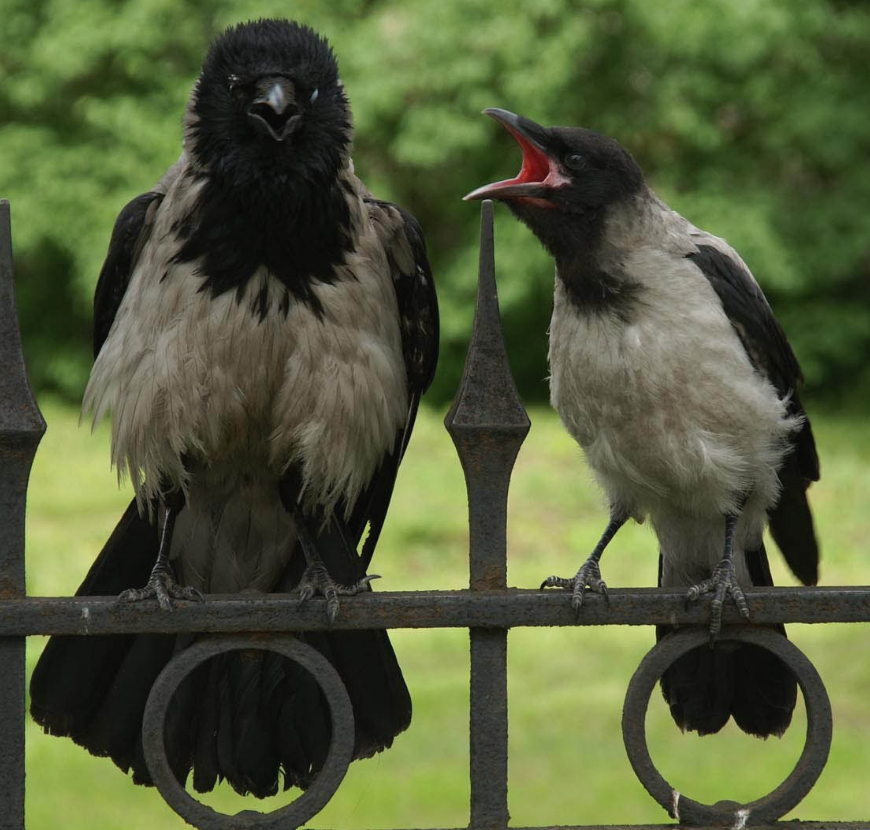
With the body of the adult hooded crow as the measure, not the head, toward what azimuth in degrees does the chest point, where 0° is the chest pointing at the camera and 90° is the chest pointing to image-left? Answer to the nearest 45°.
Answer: approximately 0°

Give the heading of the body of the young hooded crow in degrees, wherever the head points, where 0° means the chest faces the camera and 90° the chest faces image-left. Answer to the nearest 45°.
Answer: approximately 45°

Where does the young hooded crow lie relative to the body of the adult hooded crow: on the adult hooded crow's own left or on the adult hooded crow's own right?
on the adult hooded crow's own left

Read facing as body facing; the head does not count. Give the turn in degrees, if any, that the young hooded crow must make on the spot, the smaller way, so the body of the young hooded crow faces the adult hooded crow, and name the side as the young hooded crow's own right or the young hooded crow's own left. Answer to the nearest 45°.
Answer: approximately 45° to the young hooded crow's own right
